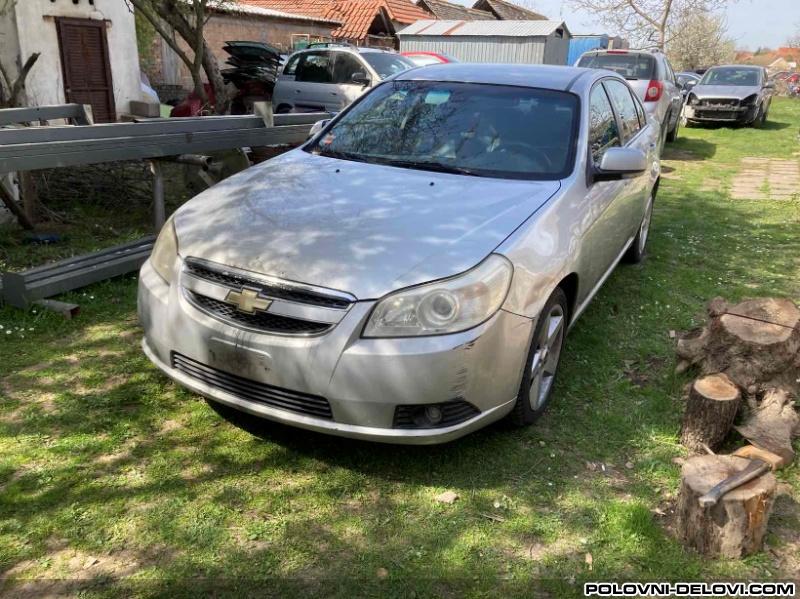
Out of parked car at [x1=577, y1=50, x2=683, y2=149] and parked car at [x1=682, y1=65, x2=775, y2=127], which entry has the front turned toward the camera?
parked car at [x1=682, y1=65, x2=775, y2=127]

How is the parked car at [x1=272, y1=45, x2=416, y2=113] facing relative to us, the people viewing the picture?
facing the viewer and to the right of the viewer

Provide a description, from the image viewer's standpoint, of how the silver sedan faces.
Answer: facing the viewer and to the left of the viewer

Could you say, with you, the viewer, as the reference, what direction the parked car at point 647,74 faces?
facing away from the viewer

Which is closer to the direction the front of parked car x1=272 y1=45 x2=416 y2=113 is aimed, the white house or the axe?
the axe

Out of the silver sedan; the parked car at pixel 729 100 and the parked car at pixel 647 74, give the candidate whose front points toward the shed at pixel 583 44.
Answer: the parked car at pixel 647 74

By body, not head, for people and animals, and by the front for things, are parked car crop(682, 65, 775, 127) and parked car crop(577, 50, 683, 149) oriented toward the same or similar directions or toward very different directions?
very different directions

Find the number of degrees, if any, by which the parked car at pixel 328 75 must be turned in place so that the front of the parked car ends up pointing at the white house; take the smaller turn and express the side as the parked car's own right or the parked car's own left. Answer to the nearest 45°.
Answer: approximately 135° to the parked car's own right

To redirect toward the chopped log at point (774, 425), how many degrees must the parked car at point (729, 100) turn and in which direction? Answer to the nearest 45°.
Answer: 0° — it already faces it

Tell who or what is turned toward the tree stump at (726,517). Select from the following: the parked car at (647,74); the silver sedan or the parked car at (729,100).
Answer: the parked car at (729,100)

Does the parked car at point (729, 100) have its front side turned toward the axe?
yes

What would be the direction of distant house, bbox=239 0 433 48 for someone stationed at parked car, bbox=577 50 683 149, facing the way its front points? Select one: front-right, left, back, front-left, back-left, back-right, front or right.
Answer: front-left

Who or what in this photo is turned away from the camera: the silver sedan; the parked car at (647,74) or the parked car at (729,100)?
the parked car at (647,74)

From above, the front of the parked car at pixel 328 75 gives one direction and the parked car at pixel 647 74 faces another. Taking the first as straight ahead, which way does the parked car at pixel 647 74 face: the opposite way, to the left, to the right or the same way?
to the left

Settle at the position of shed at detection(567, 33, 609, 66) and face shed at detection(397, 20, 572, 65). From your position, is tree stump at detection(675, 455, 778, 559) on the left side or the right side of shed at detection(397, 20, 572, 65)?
left

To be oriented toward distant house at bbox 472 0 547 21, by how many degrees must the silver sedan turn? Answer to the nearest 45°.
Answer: approximately 135° to its right

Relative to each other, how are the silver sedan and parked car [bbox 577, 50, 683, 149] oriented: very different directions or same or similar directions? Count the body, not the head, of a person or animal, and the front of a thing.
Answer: very different directions

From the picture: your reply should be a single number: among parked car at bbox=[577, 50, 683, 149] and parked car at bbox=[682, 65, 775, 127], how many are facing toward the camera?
1

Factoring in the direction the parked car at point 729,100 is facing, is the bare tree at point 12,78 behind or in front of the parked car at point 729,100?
in front

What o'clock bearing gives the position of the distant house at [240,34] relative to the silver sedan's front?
The distant house is roughly at 4 o'clock from the silver sedan.

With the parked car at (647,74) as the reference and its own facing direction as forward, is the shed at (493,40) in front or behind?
in front

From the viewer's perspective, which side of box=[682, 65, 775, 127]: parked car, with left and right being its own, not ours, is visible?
front

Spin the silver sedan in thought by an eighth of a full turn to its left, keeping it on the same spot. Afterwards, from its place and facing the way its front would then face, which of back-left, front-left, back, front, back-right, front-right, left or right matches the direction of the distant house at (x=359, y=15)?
back

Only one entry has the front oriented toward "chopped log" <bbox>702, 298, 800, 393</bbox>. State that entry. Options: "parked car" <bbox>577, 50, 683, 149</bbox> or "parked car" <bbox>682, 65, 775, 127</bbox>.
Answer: "parked car" <bbox>682, 65, 775, 127</bbox>
